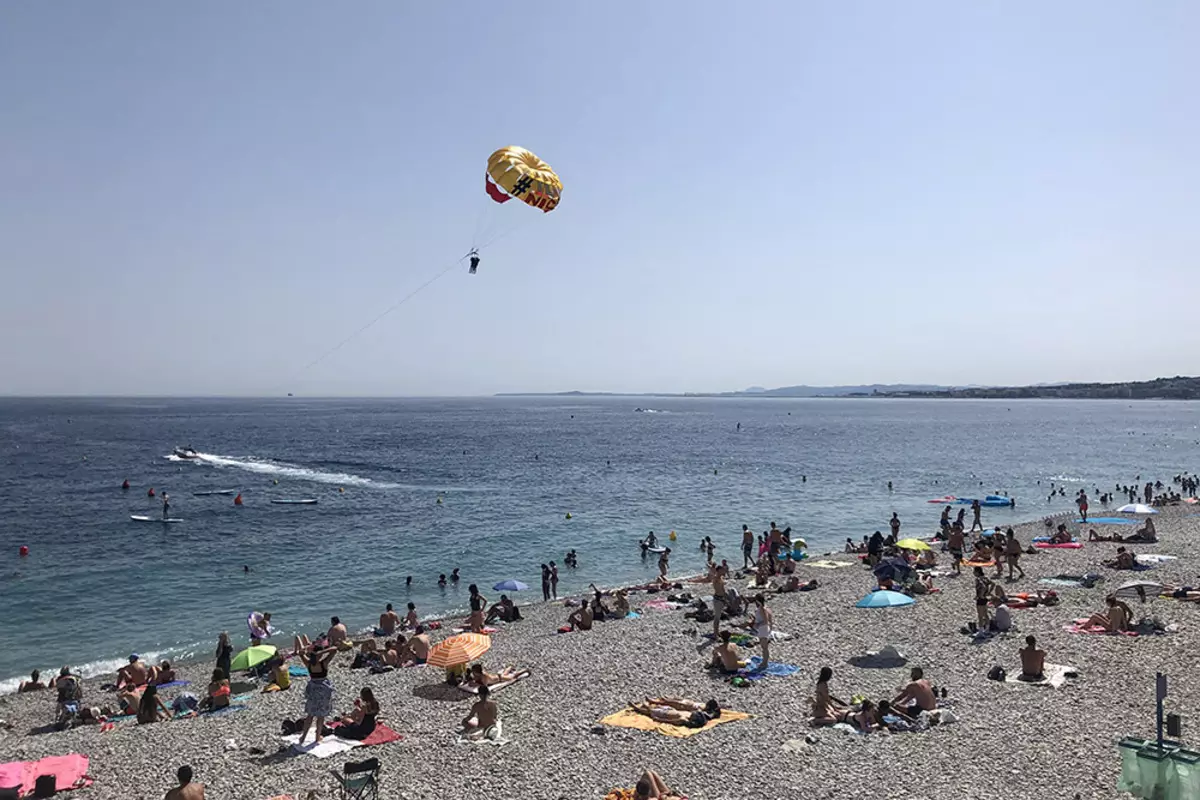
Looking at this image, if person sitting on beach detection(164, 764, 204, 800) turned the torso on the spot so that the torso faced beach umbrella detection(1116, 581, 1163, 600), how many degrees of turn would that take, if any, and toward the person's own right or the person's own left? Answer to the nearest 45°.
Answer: approximately 90° to the person's own right

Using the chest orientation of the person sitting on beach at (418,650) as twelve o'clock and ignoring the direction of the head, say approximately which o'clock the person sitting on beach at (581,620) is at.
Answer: the person sitting on beach at (581,620) is roughly at 2 o'clock from the person sitting on beach at (418,650).

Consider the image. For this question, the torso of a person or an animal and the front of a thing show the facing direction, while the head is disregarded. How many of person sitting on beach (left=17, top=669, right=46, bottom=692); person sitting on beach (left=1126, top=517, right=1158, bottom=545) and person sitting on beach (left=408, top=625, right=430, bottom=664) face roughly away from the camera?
2

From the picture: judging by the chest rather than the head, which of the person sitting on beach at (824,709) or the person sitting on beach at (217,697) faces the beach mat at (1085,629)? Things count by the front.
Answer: the person sitting on beach at (824,709)

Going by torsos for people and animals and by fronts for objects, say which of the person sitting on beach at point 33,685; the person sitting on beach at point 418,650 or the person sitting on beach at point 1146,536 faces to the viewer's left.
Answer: the person sitting on beach at point 1146,536

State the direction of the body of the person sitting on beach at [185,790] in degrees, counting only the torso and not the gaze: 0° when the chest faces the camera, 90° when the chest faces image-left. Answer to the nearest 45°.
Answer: approximately 180°

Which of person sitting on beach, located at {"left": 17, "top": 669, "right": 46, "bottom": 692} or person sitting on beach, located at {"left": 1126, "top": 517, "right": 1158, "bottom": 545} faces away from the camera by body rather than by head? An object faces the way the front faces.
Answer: person sitting on beach, located at {"left": 17, "top": 669, "right": 46, "bottom": 692}

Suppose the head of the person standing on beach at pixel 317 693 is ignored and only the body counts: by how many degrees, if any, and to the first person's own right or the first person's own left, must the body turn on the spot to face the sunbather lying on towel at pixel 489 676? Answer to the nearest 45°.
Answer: approximately 45° to the first person's own right

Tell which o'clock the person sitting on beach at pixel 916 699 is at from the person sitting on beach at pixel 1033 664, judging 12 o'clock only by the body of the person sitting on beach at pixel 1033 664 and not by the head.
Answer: the person sitting on beach at pixel 916 699 is roughly at 7 o'clock from the person sitting on beach at pixel 1033 664.

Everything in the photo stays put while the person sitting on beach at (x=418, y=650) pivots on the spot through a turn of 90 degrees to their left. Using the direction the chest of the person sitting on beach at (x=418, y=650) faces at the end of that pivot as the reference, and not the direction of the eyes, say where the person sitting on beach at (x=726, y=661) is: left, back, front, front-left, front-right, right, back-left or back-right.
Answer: back-left

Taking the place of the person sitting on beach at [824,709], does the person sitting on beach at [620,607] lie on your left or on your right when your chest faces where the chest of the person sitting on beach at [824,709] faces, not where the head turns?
on your left

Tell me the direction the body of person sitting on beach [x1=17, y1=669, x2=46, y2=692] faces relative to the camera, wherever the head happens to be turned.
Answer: away from the camera

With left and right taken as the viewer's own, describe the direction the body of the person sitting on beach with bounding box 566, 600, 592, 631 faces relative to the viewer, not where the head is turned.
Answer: facing away from the viewer and to the left of the viewer

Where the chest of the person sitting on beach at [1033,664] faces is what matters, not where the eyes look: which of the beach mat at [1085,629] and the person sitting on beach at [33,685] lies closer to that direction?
the beach mat
